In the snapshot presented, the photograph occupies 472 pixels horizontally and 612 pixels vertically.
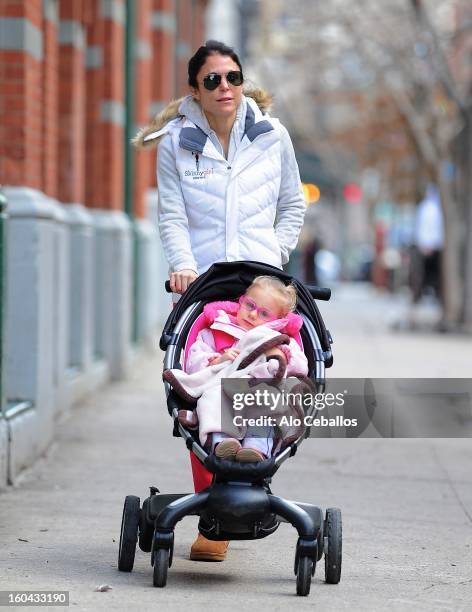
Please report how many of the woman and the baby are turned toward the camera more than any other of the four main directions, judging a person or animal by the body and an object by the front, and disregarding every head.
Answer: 2

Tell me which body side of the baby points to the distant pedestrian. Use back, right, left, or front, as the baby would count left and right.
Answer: back

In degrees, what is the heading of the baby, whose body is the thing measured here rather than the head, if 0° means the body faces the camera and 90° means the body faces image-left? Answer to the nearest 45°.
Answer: approximately 0°

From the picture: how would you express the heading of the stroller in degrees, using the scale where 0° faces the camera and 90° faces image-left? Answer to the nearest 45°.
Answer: approximately 0°
